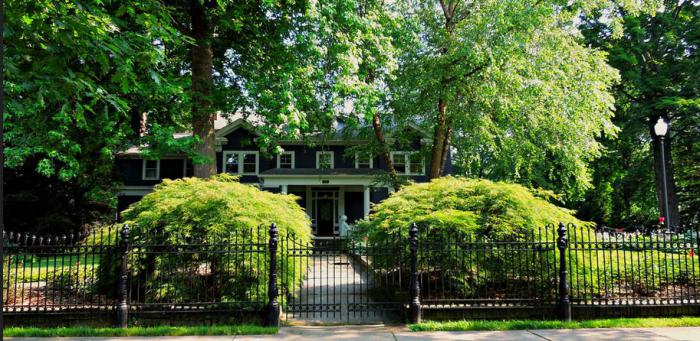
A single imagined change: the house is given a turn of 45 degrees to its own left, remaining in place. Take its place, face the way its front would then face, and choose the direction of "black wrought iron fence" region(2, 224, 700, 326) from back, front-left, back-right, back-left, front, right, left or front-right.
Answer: front-right

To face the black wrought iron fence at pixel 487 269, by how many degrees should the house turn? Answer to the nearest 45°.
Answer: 0° — it already faces it

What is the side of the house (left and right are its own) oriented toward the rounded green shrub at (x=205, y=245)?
front

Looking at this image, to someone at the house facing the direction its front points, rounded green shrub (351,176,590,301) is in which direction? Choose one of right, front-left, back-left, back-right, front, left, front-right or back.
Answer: front

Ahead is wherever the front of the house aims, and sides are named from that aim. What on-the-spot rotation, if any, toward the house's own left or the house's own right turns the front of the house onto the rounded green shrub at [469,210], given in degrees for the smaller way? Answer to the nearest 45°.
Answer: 0° — it already faces it

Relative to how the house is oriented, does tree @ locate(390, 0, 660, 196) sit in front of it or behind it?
in front

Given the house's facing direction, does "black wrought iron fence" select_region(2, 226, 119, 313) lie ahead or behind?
ahead

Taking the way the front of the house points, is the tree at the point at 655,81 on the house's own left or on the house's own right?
on the house's own left

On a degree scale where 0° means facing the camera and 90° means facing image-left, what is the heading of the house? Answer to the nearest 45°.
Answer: approximately 0°
